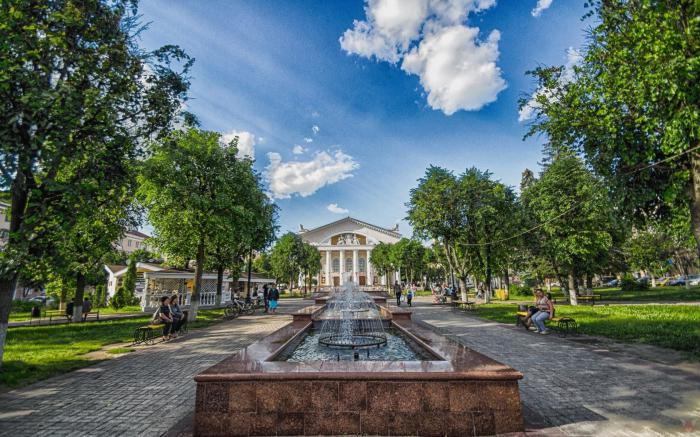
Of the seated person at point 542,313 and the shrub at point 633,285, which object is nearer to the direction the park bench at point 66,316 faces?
the seated person

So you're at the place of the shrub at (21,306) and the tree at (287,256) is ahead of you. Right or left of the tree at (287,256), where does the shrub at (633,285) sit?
right

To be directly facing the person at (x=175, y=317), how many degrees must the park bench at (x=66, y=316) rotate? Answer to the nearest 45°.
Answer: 0° — it already faces them

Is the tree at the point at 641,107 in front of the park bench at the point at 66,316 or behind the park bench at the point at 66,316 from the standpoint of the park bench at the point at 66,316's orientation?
in front

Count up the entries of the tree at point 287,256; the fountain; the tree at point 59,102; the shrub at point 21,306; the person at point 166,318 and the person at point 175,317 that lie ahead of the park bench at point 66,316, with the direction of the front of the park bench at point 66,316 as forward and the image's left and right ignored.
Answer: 4

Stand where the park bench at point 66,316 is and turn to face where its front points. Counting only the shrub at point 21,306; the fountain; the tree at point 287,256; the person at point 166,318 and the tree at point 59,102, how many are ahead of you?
3

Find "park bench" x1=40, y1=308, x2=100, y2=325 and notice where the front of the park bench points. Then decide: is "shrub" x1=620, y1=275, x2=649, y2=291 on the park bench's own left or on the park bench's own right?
on the park bench's own left

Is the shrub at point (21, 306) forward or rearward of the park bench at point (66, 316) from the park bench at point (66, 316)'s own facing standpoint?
rearward

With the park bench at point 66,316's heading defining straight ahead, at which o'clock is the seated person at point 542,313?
The seated person is roughly at 11 o'clock from the park bench.
